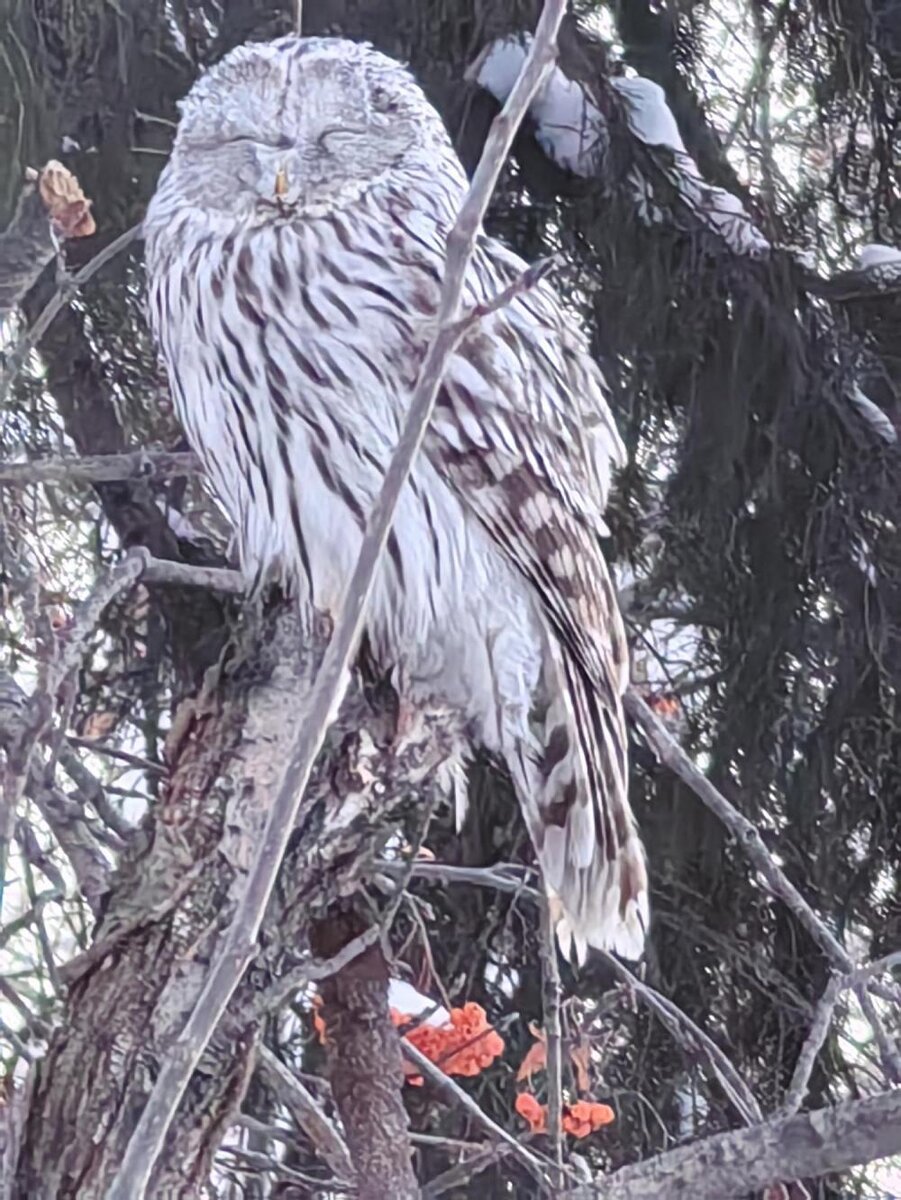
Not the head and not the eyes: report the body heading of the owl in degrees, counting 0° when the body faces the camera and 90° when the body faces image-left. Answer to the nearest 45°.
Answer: approximately 45°
